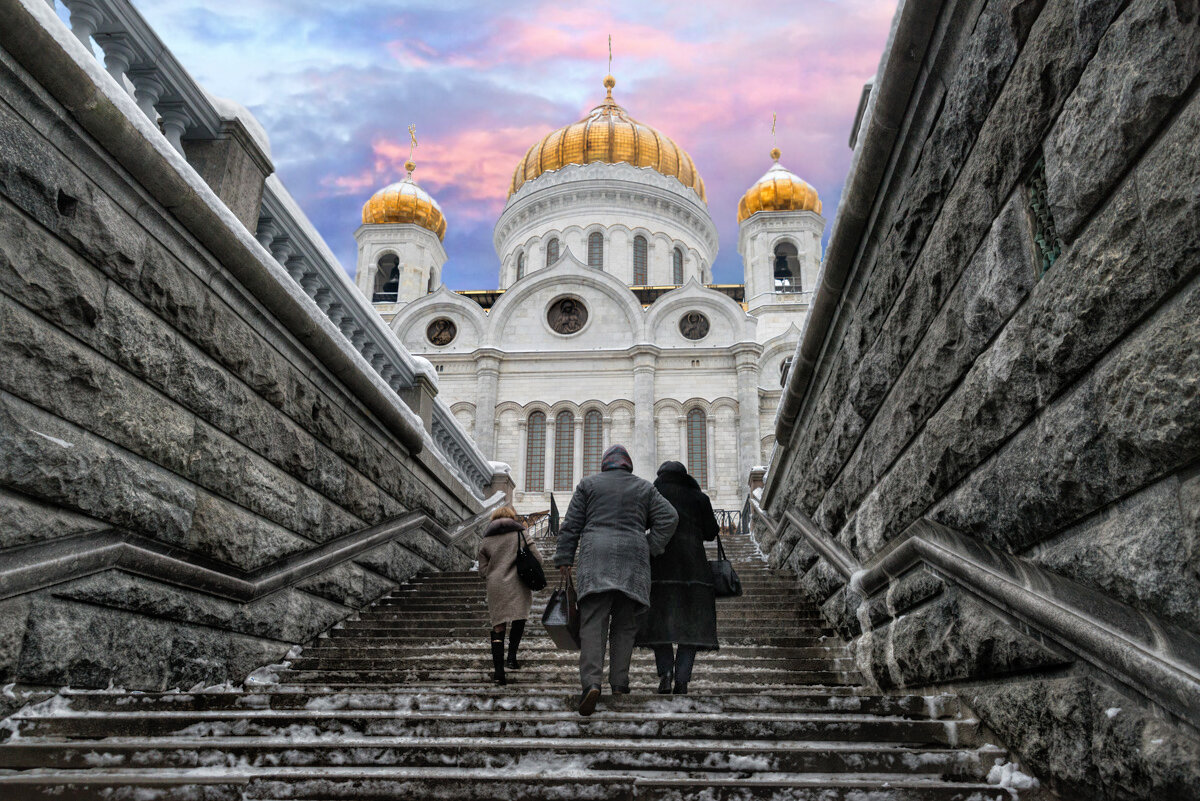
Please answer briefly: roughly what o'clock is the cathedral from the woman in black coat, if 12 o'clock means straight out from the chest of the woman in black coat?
The cathedral is roughly at 12 o'clock from the woman in black coat.

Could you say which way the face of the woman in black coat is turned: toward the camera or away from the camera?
away from the camera

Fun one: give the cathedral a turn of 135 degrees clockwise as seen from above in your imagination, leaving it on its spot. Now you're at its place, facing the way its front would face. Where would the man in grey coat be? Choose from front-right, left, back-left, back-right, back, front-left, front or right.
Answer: back-left

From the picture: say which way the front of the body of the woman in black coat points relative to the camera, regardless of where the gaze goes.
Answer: away from the camera

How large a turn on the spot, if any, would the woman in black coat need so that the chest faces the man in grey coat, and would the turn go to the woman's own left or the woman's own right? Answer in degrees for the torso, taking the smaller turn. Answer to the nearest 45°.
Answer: approximately 135° to the woman's own left

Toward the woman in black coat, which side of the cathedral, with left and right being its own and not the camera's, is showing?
front

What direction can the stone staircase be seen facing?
toward the camera

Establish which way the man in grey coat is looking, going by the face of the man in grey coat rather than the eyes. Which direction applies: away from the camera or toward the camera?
away from the camera

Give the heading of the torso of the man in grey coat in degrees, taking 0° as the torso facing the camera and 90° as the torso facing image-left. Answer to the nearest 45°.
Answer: approximately 180°

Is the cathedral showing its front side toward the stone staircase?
yes

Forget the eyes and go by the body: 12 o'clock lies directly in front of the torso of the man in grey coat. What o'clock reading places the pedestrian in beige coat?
The pedestrian in beige coat is roughly at 11 o'clock from the man in grey coat.

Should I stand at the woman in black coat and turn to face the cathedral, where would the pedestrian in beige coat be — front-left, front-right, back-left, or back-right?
front-left

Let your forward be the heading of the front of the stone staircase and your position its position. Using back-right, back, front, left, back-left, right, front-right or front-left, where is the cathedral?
back
